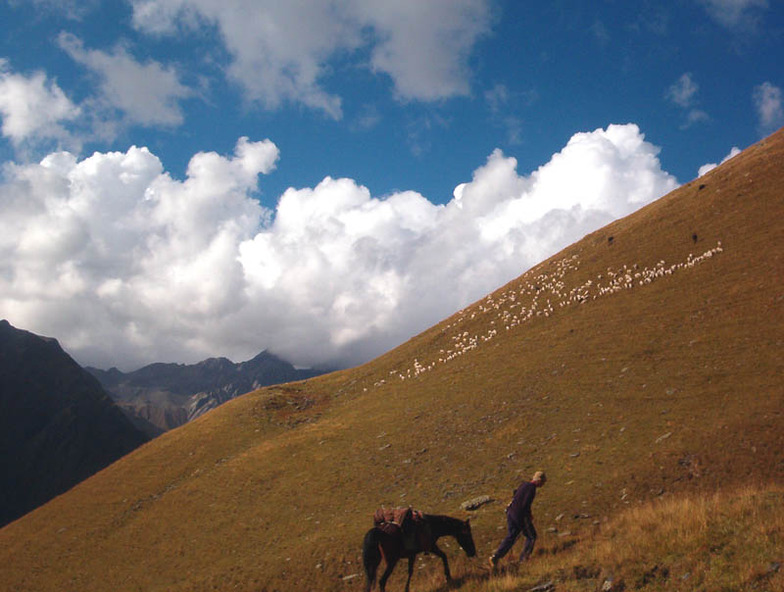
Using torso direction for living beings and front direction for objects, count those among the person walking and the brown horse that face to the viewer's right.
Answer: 2

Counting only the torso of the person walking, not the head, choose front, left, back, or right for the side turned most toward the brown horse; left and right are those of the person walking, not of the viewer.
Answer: back

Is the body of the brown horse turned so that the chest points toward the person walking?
yes

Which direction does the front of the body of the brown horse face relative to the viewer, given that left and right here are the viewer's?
facing to the right of the viewer

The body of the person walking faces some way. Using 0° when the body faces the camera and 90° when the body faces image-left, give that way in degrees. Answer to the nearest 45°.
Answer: approximately 270°
